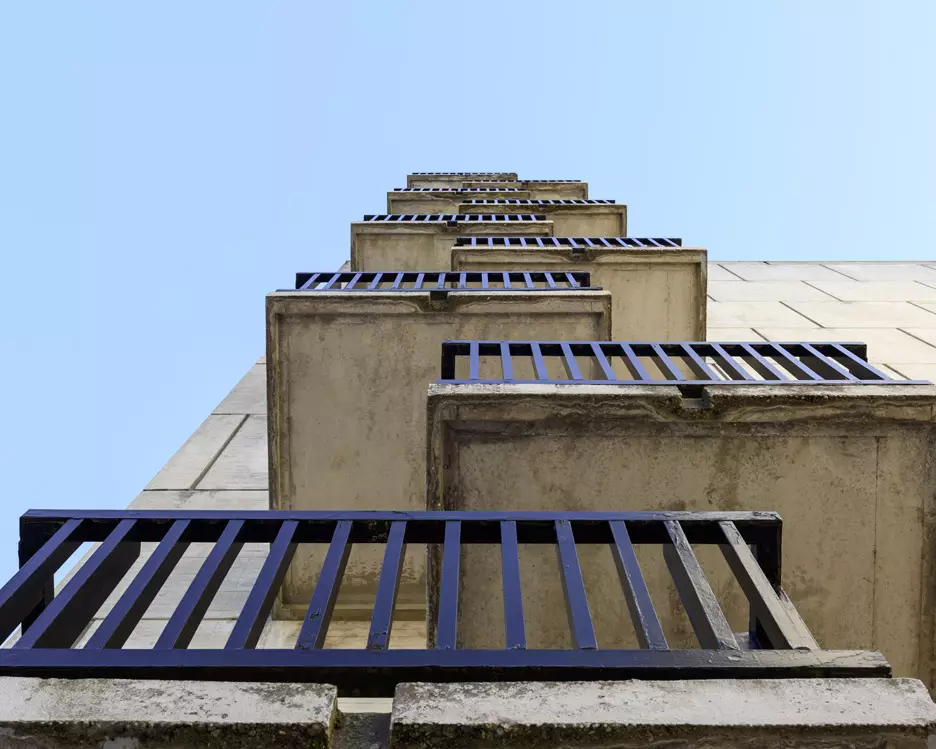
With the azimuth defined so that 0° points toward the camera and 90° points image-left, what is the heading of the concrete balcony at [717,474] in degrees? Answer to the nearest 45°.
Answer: approximately 0°

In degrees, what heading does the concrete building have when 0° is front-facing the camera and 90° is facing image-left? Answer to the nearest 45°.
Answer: approximately 0°
